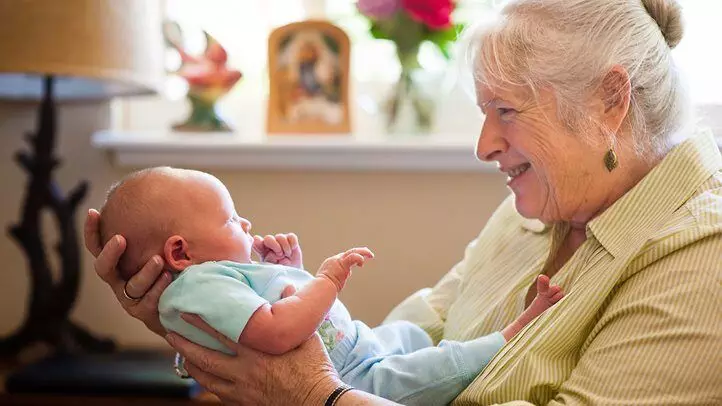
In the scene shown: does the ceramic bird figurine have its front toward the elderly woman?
no

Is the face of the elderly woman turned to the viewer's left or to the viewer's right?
to the viewer's left

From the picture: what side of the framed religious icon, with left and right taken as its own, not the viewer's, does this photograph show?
front

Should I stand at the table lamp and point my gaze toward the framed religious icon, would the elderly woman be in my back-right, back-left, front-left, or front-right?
front-right

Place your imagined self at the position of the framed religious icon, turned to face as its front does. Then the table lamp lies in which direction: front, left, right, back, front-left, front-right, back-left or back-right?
right
